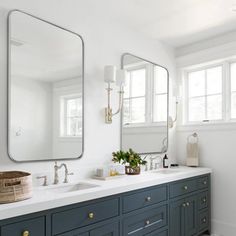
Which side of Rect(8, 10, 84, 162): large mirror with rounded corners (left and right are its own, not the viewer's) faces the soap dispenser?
left

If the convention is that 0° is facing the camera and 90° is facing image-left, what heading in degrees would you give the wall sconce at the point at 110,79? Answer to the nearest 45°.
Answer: approximately 315°

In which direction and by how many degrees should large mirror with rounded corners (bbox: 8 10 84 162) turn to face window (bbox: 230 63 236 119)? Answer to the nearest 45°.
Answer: approximately 45° to its left

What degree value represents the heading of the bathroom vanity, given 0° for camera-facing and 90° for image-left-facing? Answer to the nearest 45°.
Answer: approximately 315°

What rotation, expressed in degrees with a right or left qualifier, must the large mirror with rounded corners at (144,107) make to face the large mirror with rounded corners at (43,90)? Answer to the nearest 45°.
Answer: approximately 90° to its right

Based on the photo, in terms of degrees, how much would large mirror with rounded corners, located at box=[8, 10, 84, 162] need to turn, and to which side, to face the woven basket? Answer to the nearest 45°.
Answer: approximately 45° to its right
